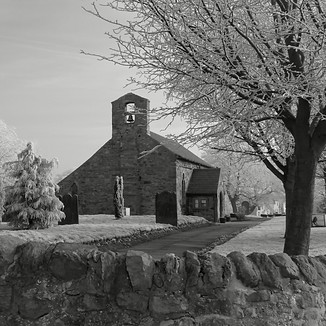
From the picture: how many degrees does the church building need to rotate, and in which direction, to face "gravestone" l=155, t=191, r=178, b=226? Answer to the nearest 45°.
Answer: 0° — it already faces it

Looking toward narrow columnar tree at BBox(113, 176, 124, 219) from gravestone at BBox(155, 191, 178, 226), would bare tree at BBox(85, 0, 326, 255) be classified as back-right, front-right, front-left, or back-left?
back-left

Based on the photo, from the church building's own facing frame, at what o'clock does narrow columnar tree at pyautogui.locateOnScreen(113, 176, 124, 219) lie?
The narrow columnar tree is roughly at 12 o'clock from the church building.

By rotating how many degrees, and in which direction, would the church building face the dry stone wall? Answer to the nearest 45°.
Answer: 0° — it already faces it

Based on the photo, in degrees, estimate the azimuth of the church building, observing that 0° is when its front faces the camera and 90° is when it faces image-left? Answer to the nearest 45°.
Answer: approximately 0°
